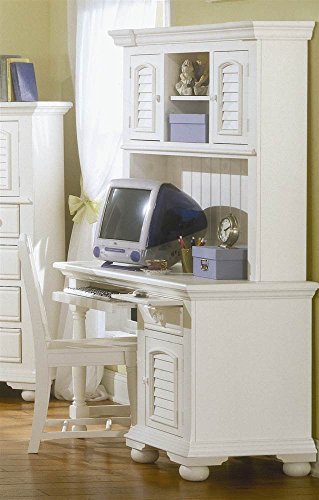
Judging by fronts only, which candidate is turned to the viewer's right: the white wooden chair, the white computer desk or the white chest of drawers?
the white wooden chair

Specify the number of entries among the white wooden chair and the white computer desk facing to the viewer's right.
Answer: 1

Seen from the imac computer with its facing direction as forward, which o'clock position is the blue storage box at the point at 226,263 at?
The blue storage box is roughly at 9 o'clock from the imac computer.

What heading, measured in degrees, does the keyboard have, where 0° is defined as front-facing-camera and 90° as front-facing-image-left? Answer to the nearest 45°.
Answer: approximately 45°

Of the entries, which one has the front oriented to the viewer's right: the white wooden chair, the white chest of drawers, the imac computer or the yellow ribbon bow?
the white wooden chair

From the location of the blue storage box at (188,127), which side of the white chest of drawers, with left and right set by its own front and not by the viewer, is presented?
left

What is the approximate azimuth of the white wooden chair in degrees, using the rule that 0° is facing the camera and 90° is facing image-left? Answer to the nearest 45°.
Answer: approximately 270°

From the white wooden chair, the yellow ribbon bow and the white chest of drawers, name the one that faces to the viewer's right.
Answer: the white wooden chair
